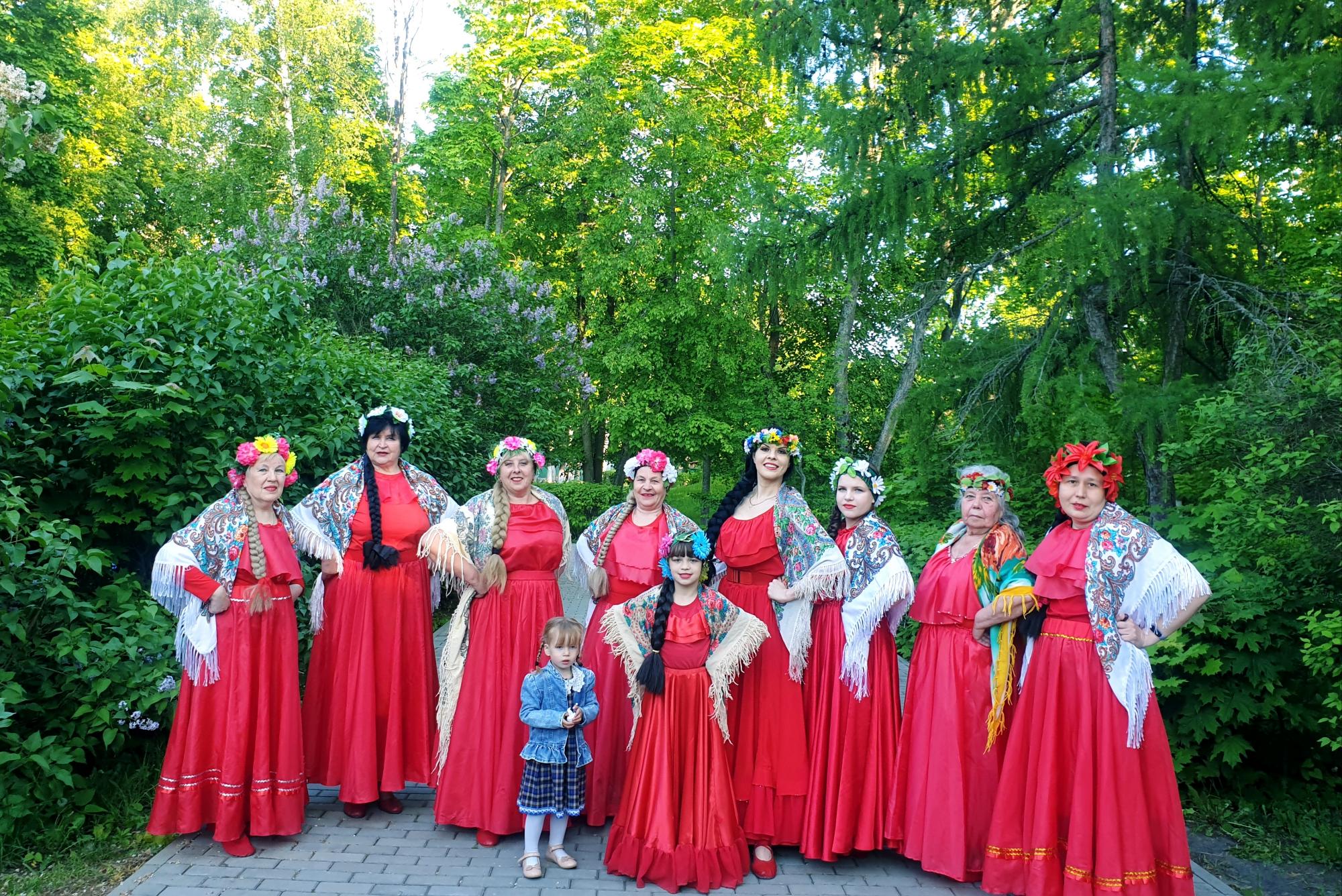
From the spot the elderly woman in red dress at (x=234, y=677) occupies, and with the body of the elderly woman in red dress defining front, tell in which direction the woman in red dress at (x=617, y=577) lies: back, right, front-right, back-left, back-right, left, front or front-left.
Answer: front-left

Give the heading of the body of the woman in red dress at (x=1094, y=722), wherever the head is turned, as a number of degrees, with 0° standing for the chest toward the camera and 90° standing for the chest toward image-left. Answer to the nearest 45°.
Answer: approximately 45°

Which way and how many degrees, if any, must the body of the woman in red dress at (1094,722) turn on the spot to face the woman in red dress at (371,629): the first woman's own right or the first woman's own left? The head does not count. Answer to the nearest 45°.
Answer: approximately 45° to the first woman's own right

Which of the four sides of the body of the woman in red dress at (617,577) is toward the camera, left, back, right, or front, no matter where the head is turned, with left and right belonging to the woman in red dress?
front

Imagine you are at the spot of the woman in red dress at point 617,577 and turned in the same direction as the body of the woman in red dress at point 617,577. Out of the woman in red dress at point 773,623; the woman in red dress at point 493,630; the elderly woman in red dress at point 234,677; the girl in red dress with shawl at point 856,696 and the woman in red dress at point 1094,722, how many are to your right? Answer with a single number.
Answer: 2

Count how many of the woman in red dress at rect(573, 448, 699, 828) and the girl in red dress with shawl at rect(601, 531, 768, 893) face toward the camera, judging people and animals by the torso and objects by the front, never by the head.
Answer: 2

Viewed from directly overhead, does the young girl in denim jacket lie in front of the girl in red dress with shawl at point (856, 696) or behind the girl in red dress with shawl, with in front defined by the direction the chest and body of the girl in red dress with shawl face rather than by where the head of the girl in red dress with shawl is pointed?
in front

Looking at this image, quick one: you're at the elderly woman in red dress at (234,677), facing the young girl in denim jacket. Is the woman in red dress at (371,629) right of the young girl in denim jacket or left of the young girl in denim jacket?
left

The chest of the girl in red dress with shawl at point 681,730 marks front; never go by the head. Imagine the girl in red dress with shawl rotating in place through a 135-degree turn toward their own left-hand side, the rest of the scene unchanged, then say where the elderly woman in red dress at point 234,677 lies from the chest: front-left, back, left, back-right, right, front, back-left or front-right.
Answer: back-left

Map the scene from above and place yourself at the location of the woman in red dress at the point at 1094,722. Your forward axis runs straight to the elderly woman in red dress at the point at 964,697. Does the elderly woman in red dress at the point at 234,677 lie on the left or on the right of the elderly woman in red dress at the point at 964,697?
left

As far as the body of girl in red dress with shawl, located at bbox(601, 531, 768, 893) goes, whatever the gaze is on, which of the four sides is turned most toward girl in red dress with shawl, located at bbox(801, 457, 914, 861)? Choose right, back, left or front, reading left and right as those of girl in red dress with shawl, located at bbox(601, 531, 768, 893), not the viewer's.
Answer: left

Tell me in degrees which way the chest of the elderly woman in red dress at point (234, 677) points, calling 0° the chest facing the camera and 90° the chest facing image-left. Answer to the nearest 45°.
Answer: approximately 315°

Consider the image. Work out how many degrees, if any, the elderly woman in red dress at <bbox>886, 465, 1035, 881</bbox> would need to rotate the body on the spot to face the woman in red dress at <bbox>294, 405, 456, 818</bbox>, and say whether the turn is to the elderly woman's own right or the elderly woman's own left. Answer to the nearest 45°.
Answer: approximately 45° to the elderly woman's own right

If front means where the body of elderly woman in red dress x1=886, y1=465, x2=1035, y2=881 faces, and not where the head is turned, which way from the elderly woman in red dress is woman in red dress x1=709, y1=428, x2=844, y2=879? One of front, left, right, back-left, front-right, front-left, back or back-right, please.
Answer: front-right

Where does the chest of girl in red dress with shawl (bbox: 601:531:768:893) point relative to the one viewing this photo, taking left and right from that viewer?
facing the viewer
